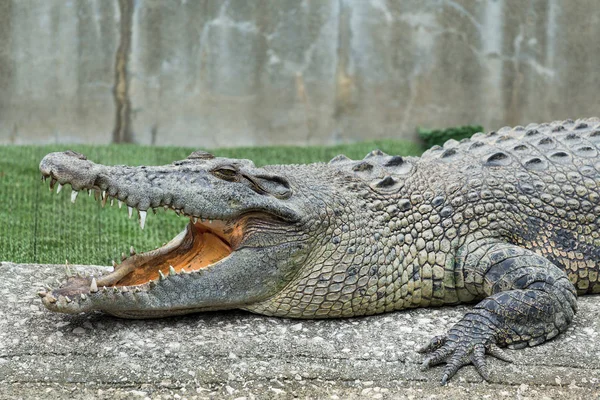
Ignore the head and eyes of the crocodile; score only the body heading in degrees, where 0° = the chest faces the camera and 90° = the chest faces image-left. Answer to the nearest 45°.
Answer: approximately 90°
